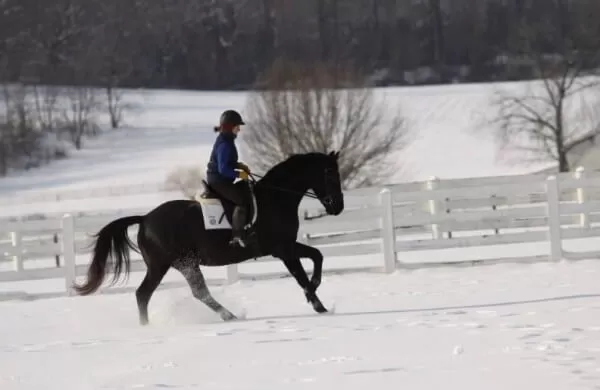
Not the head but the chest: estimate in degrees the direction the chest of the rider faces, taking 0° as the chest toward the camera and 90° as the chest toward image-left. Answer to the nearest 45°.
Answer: approximately 270°

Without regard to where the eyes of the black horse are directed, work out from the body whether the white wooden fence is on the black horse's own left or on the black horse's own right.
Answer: on the black horse's own left

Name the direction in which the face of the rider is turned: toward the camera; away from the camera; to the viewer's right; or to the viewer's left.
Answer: to the viewer's right

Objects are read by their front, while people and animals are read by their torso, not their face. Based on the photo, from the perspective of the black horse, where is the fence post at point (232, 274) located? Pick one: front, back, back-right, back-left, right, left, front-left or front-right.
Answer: left

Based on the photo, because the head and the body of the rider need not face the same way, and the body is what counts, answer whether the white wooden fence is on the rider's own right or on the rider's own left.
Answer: on the rider's own left

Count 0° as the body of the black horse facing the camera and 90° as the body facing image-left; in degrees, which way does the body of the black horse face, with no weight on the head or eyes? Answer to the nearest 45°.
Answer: approximately 270°

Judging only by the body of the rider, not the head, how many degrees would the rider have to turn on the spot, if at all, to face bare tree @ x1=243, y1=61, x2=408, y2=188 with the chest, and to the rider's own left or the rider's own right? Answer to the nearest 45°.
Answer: approximately 90° to the rider's own left

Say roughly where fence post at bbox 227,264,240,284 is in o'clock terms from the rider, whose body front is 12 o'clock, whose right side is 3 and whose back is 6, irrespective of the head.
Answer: The fence post is roughly at 9 o'clock from the rider.
